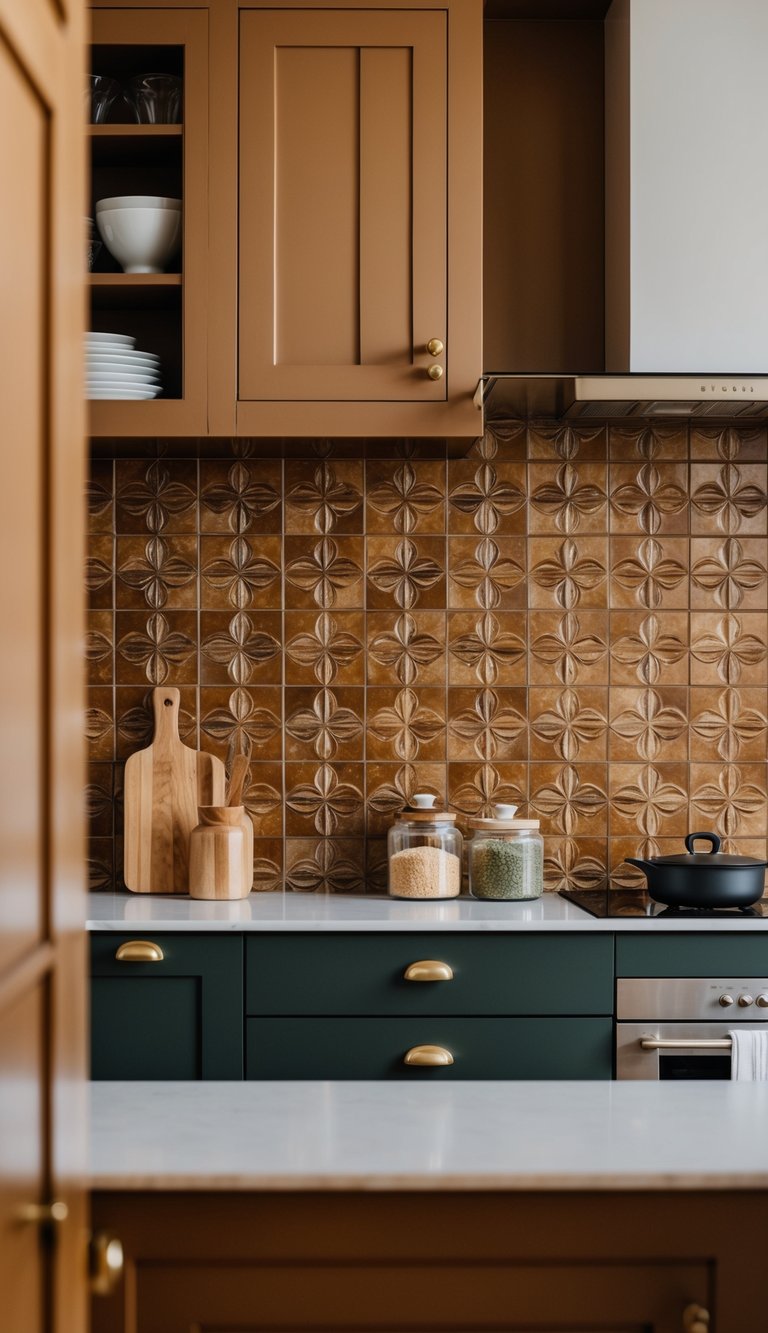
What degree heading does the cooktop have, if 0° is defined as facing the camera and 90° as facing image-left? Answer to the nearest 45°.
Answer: approximately 0°

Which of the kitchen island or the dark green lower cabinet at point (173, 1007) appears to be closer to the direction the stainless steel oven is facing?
the kitchen island

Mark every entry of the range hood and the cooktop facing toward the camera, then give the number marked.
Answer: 2
